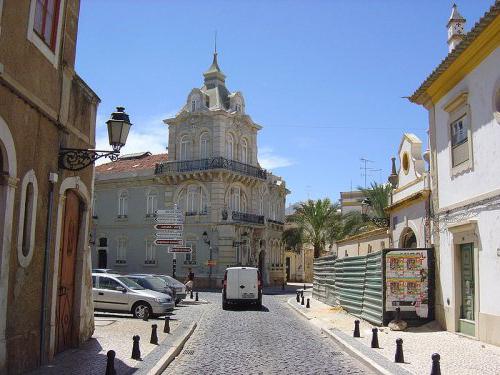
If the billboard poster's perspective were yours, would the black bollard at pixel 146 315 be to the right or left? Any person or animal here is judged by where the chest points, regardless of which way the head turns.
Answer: on its right

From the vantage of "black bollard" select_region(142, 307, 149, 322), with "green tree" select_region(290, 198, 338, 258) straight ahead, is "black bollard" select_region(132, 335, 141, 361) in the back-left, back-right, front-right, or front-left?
back-right

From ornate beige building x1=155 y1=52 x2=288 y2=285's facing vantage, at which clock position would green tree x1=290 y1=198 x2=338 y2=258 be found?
The green tree is roughly at 10 o'clock from the ornate beige building.

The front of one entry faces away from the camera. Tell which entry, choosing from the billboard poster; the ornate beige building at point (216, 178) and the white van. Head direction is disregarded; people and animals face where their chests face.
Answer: the white van

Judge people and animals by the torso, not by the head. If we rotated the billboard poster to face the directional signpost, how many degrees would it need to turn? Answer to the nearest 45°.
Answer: approximately 135° to its right

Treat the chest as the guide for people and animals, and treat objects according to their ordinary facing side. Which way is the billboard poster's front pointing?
toward the camera

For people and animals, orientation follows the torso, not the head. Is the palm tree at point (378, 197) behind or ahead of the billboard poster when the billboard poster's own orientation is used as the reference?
behind

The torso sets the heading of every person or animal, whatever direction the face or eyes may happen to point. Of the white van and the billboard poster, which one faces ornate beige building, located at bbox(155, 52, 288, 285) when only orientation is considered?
the white van

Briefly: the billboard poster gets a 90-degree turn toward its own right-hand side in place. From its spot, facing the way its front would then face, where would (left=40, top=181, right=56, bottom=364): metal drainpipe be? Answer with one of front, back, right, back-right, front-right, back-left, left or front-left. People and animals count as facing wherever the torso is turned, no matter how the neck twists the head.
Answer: front-left

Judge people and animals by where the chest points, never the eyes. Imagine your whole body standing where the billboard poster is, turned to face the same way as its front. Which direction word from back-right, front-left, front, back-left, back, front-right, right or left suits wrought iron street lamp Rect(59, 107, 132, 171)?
front-right

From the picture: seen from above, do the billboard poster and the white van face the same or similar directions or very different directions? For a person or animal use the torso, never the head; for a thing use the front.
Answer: very different directions

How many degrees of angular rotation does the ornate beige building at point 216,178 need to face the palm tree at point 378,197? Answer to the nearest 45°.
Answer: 0° — it already faces it

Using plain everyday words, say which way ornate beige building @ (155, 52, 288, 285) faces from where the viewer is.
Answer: facing the viewer and to the right of the viewer

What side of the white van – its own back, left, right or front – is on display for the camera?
back

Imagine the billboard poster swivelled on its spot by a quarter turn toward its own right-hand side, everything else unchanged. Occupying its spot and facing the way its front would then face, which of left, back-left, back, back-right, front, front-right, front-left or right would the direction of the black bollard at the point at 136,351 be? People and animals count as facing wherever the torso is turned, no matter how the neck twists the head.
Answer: front-left
